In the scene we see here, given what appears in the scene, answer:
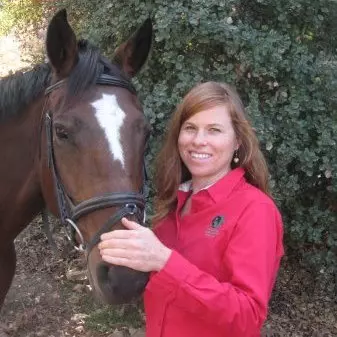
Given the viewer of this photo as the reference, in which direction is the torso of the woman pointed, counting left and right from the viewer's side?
facing the viewer and to the left of the viewer

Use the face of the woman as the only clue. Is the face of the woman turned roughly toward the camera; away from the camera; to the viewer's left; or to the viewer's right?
toward the camera

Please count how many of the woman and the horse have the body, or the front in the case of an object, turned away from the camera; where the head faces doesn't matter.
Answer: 0
